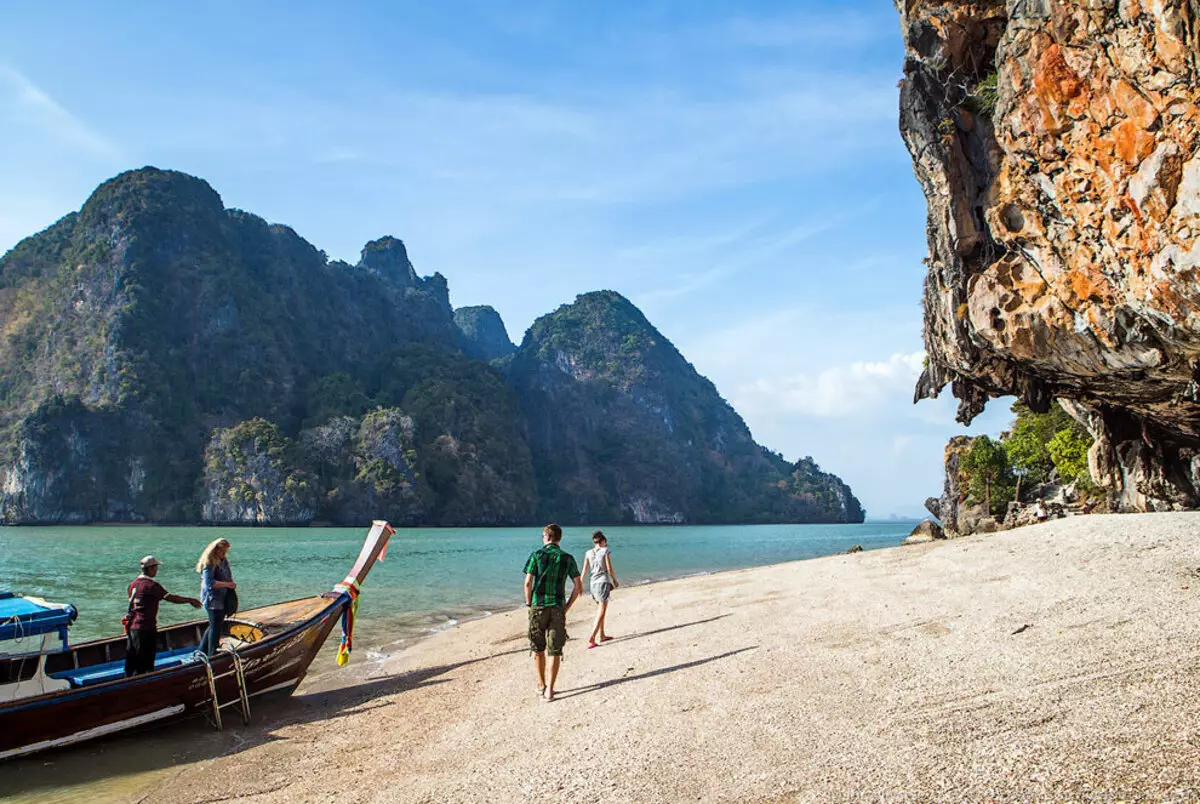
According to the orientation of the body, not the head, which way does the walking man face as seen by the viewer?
away from the camera

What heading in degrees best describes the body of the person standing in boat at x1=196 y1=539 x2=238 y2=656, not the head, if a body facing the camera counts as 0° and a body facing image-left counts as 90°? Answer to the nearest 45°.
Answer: approximately 270°

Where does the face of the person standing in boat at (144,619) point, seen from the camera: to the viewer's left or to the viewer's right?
to the viewer's right

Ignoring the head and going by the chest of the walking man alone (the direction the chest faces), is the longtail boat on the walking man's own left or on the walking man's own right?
on the walking man's own left

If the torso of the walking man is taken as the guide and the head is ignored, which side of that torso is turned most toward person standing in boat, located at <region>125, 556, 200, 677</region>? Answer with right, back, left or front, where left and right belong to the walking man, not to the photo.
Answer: left

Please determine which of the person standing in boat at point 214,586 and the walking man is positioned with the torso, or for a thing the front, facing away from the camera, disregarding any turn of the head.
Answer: the walking man

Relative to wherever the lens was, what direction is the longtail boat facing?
facing away from the viewer and to the right of the viewer

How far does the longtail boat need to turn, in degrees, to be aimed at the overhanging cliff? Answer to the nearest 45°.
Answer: approximately 45° to its right
